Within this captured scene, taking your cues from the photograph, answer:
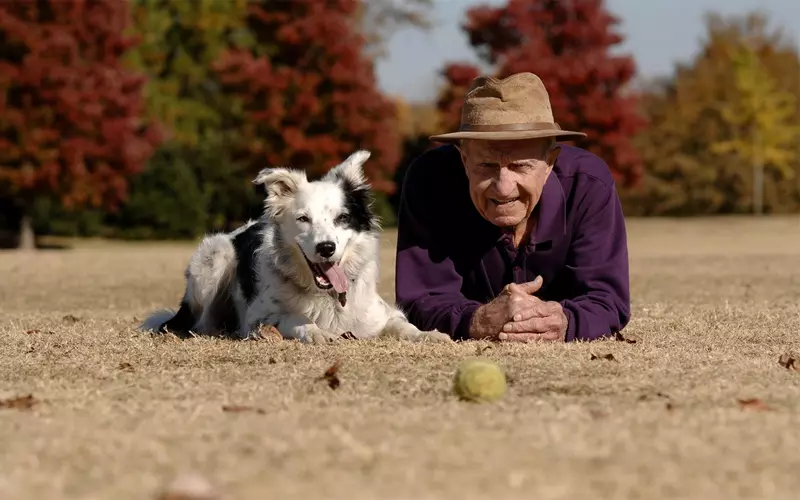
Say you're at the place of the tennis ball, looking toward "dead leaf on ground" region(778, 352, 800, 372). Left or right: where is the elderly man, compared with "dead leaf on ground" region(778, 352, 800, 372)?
left

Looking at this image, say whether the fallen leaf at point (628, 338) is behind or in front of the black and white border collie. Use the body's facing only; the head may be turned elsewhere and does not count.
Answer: in front

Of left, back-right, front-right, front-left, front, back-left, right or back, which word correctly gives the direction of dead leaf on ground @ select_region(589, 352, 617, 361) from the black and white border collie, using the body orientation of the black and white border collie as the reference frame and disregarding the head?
front

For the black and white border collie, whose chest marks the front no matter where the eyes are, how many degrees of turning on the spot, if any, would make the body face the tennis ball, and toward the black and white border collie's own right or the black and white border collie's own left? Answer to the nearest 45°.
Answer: approximately 45° to the black and white border collie's own right

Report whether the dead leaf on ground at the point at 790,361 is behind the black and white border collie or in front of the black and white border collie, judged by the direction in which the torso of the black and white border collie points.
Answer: in front

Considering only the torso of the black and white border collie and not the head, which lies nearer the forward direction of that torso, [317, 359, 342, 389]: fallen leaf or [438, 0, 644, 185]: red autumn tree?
the fallen leaf

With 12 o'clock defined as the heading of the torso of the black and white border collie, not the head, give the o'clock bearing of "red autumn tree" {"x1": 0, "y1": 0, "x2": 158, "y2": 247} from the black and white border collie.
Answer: The red autumn tree is roughly at 7 o'clock from the black and white border collie.

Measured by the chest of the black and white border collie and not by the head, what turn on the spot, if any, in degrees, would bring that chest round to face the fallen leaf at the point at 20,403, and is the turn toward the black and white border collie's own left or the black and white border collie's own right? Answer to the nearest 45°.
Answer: approximately 90° to the black and white border collie's own right

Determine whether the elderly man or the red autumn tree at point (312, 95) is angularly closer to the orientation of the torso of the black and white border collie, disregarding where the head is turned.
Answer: the elderly man

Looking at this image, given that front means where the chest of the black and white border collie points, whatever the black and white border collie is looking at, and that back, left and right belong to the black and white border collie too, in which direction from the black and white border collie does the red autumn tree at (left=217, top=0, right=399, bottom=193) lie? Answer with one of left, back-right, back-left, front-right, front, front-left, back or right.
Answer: back-left

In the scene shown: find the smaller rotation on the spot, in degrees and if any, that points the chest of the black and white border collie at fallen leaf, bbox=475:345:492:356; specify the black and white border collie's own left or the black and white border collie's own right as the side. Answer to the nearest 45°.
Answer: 0° — it already faces it

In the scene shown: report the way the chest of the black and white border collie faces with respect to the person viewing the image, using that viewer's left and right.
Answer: facing the viewer and to the right of the viewer
